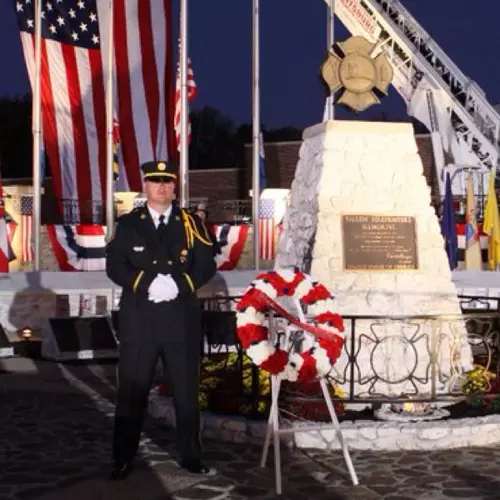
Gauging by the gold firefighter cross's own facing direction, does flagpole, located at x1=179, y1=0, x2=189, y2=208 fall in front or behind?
behind

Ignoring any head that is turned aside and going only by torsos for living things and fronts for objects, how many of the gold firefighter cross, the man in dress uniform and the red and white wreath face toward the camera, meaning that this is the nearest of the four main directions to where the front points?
3

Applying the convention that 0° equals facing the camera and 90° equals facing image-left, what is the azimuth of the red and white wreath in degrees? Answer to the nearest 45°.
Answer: approximately 0°

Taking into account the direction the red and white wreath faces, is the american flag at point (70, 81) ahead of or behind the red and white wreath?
behind

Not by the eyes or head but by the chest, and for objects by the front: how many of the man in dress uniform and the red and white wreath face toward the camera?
2

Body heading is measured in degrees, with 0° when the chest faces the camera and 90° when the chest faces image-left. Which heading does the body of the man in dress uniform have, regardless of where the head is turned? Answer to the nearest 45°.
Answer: approximately 0°

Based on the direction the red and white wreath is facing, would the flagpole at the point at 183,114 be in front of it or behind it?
behind

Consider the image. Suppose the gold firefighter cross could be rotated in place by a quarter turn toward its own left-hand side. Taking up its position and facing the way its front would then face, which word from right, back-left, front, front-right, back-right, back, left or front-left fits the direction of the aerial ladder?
left

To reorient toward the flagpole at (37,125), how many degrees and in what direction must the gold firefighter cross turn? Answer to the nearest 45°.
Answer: approximately 135° to its right
